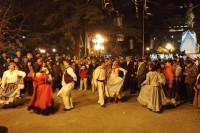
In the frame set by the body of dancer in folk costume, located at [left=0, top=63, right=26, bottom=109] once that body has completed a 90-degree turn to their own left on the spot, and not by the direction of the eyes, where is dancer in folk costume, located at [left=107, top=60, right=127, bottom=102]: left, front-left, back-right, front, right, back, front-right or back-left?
front

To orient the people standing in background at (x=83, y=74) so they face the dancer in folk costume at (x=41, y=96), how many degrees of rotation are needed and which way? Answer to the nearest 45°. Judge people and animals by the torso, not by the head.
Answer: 0° — they already face them

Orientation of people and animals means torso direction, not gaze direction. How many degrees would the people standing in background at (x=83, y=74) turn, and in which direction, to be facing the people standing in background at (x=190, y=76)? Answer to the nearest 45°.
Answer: approximately 45° to their left

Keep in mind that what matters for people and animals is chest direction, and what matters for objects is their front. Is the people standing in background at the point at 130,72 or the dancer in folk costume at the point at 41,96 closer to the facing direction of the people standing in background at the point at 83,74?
the dancer in folk costume

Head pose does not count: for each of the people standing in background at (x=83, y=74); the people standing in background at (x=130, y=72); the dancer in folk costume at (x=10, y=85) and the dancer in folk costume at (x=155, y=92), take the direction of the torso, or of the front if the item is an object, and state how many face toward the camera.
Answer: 3

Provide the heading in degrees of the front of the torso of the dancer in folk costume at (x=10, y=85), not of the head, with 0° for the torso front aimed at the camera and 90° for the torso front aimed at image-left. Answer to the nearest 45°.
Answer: approximately 0°

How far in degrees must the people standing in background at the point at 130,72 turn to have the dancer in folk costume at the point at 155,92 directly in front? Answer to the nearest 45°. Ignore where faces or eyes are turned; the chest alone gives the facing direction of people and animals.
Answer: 0° — they already face them
